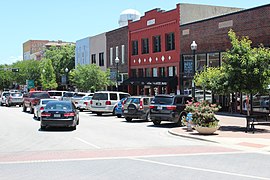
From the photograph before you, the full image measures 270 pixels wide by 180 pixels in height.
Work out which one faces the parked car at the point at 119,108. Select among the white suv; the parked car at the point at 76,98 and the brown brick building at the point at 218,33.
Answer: the brown brick building

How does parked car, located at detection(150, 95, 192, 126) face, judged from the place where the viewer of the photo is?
facing away from the viewer and to the right of the viewer

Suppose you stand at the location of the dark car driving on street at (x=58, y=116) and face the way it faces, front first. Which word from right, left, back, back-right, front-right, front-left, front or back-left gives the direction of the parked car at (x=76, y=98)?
front

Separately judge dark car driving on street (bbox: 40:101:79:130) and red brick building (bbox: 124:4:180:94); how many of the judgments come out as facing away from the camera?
1

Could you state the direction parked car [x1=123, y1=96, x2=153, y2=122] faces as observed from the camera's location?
facing away from the viewer and to the right of the viewer

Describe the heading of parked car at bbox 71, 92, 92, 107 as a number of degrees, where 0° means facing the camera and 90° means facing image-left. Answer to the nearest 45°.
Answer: approximately 225°

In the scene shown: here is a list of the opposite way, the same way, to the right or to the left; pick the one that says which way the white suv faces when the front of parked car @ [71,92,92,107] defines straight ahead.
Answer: the same way

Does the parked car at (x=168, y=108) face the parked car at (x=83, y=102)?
no

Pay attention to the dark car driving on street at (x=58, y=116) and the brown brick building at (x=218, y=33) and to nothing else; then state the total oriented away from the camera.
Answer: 1

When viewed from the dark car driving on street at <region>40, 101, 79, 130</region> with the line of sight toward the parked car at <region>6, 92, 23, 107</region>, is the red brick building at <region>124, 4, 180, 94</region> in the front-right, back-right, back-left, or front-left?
front-right

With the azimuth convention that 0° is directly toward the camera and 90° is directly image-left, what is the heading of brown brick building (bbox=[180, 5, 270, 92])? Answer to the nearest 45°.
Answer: approximately 45°

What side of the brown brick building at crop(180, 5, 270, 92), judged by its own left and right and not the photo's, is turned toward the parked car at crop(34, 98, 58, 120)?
front

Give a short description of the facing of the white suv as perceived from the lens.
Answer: facing away from the viewer and to the right of the viewer

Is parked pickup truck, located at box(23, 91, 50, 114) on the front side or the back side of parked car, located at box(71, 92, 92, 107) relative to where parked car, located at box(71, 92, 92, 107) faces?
on the back side

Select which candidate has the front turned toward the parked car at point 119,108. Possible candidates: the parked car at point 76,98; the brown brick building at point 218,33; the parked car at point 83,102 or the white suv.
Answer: the brown brick building

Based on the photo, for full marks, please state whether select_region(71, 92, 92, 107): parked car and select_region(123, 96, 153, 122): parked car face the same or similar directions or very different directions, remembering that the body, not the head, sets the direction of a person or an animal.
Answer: same or similar directions

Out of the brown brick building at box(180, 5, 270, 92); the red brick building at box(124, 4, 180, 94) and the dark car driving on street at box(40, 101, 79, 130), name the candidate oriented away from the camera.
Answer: the dark car driving on street

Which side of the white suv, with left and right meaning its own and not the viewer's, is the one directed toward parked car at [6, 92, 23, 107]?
left

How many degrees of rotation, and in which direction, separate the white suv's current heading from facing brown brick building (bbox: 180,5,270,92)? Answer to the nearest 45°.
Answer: approximately 45° to its right

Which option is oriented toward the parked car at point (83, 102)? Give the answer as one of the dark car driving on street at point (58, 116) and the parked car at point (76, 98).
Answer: the dark car driving on street at point (58, 116)

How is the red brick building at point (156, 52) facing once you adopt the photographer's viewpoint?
facing the viewer and to the left of the viewer

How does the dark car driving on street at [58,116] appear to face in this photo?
away from the camera

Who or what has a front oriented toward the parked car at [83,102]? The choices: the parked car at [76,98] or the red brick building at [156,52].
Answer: the red brick building
